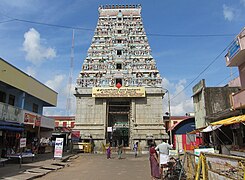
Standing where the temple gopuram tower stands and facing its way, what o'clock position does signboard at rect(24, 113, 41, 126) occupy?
The signboard is roughly at 1 o'clock from the temple gopuram tower.

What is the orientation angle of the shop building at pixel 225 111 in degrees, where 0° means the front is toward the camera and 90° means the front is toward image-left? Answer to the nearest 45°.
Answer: approximately 45°

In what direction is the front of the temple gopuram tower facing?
toward the camera

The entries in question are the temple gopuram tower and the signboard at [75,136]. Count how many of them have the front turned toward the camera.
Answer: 2

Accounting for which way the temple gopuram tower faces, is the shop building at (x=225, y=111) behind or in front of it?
in front

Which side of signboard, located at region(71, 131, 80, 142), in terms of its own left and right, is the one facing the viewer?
front

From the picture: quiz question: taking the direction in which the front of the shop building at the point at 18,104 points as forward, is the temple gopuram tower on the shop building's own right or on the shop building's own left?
on the shop building's own left

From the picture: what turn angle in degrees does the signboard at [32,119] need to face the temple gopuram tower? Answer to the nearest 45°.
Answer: approximately 90° to its left

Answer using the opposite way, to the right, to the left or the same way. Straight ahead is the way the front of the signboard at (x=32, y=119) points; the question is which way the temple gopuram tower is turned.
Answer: to the right

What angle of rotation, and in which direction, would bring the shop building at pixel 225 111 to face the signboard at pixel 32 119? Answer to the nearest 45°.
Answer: approximately 45° to its right

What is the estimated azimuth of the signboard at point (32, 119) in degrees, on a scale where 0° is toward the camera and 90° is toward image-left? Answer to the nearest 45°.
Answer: approximately 315°

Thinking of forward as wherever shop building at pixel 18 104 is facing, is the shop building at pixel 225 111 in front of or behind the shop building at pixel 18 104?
in front

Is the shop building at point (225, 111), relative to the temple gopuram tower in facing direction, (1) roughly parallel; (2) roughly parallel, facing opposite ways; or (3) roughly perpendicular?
roughly perpendicular
